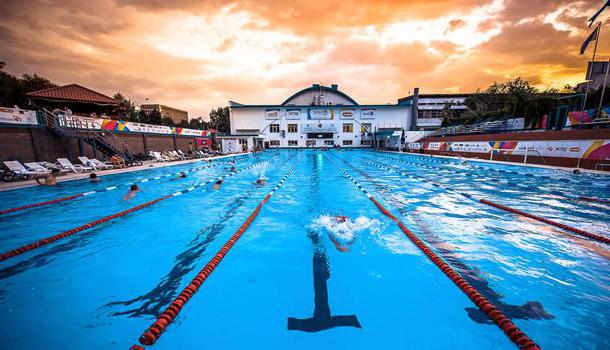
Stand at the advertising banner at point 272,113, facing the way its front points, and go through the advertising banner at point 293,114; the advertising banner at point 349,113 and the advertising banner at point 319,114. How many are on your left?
3

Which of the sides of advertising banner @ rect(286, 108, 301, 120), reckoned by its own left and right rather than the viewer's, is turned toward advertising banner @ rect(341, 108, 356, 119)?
left

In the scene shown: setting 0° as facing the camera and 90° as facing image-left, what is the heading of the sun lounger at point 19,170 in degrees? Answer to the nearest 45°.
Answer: approximately 270°

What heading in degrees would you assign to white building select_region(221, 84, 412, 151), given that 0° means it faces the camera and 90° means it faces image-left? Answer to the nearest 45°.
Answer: approximately 0°

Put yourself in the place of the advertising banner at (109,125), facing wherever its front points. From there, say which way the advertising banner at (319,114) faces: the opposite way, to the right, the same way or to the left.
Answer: to the right

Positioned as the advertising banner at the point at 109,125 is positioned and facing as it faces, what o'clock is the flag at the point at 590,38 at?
The flag is roughly at 12 o'clock from the advertising banner.

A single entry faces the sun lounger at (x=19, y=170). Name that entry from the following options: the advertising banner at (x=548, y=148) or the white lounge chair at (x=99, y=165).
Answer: the advertising banner

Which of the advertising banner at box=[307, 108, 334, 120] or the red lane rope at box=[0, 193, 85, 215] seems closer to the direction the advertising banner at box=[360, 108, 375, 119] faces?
the red lane rope

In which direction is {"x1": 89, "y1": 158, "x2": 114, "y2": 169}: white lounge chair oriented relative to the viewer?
to the viewer's right

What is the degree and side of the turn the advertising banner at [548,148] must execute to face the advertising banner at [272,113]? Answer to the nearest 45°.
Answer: approximately 45° to its right
